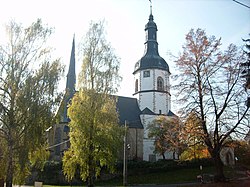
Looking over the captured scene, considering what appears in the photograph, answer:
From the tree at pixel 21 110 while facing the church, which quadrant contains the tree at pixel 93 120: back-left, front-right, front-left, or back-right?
front-right

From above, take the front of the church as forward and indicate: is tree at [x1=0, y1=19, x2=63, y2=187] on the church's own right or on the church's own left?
on the church's own right

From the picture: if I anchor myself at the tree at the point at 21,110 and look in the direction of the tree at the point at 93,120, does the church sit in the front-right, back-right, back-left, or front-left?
front-left
